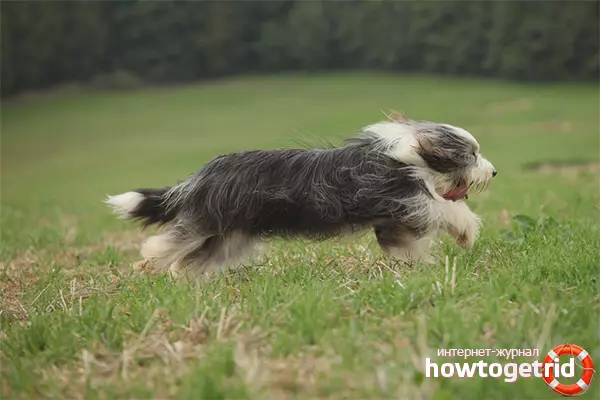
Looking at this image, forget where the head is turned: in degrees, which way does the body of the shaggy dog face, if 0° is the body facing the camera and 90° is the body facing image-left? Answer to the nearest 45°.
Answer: approximately 270°
